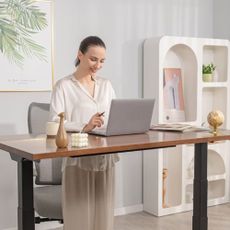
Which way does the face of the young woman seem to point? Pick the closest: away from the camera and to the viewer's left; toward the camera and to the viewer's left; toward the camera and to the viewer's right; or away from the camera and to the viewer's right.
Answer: toward the camera and to the viewer's right

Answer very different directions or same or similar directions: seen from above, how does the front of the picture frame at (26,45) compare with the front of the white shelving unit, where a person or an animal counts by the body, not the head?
same or similar directions

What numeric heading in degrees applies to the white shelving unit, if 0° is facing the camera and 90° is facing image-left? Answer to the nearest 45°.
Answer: approximately 315°

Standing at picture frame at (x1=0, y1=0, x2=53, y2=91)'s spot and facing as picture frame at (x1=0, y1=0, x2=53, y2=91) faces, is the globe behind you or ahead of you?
ahead

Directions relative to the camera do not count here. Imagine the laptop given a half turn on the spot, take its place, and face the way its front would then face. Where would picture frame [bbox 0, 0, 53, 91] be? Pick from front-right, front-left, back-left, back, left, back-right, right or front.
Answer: back

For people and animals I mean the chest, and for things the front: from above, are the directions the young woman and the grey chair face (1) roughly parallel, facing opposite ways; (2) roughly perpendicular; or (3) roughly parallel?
roughly parallel

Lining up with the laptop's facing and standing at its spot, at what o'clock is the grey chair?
The grey chair is roughly at 12 o'clock from the laptop.

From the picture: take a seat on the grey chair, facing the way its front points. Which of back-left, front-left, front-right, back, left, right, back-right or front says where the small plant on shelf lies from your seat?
left

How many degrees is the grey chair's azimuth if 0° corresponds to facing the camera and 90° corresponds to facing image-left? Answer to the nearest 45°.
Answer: approximately 315°

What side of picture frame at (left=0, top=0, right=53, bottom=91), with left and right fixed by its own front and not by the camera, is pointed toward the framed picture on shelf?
left

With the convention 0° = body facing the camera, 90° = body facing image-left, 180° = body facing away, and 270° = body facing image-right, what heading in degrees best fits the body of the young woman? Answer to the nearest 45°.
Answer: approximately 315°

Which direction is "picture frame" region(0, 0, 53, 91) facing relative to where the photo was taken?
toward the camera

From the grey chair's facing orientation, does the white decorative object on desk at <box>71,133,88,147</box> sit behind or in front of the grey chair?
in front

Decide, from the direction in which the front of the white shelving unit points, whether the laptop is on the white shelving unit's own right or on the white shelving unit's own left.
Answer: on the white shelving unit's own right

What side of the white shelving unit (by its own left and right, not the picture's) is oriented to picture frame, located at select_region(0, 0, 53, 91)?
right

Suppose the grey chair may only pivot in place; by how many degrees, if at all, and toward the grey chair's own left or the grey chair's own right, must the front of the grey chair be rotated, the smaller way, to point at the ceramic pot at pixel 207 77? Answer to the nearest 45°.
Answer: approximately 90° to the grey chair's own left

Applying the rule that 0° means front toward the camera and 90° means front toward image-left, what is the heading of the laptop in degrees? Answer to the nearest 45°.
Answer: approximately 135°

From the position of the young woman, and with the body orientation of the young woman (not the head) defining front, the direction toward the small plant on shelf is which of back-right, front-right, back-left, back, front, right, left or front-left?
left

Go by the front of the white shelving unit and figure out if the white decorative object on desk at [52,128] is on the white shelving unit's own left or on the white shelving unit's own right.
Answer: on the white shelving unit's own right

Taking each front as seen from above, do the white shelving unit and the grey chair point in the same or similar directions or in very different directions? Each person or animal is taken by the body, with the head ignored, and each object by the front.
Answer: same or similar directions

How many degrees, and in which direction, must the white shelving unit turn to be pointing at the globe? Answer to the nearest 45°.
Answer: approximately 45° to its right
